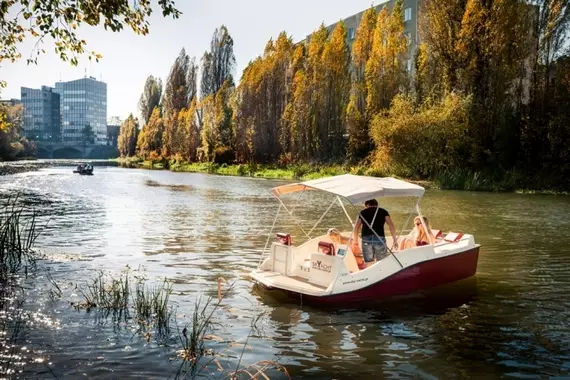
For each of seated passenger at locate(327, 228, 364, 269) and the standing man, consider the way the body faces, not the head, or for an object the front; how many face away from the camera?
1

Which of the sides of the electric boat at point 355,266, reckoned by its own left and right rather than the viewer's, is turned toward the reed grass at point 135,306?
back

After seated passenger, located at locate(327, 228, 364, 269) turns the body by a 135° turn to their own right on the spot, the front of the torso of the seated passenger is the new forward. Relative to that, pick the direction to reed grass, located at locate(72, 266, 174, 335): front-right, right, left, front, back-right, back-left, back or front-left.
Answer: front

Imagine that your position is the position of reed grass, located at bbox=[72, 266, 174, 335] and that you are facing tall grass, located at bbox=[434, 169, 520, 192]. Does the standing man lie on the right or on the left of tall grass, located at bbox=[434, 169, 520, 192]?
right

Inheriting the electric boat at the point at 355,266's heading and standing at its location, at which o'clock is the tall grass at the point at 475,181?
The tall grass is roughly at 11 o'clock from the electric boat.

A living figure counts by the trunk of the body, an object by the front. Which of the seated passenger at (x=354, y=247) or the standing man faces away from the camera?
the standing man

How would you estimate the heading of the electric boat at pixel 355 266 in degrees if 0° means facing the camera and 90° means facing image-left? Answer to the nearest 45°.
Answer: approximately 225°

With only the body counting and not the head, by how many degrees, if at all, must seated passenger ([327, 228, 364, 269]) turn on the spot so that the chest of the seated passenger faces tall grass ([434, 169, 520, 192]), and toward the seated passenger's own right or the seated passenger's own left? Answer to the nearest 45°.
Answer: approximately 90° to the seated passenger's own left

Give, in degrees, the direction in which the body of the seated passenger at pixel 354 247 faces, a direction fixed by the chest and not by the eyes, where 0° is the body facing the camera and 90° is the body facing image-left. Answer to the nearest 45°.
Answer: approximately 270°

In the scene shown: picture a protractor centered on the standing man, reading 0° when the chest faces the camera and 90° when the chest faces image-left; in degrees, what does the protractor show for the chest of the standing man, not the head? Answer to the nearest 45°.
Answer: approximately 180°

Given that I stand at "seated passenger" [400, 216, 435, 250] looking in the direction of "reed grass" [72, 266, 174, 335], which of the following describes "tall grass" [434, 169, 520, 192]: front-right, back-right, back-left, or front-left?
back-right

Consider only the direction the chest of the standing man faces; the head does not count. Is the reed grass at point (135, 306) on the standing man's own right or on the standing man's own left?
on the standing man's own left
